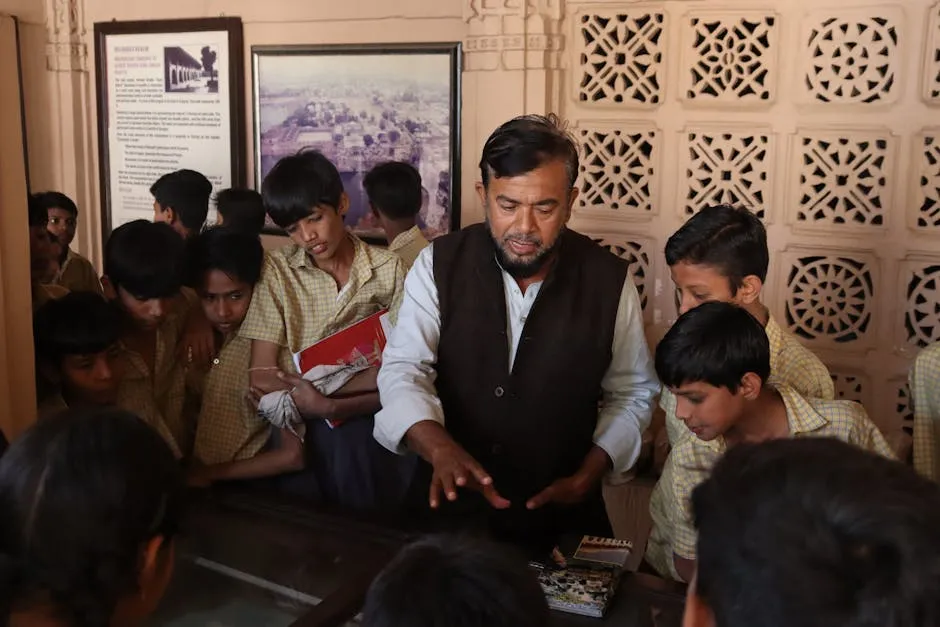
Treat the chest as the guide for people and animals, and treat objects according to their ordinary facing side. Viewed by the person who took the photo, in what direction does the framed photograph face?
facing the viewer

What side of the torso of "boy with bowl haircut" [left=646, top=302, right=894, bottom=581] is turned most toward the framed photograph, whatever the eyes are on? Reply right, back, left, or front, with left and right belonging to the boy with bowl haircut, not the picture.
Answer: right

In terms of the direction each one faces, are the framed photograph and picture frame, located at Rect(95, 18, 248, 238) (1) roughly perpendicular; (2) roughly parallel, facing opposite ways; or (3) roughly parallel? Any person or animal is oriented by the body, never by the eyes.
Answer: roughly parallel

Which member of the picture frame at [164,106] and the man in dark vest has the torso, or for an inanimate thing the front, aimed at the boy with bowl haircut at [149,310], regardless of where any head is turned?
the picture frame

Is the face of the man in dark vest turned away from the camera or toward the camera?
toward the camera

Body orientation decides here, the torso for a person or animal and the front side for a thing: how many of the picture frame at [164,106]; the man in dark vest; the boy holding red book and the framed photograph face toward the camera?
4

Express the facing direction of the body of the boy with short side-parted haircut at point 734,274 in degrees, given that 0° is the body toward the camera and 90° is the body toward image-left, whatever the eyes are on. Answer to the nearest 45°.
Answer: approximately 45°

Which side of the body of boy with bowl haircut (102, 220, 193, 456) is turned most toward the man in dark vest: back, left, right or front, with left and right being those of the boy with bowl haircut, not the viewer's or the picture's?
front

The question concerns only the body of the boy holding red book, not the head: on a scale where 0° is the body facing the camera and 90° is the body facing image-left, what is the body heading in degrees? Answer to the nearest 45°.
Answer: approximately 0°

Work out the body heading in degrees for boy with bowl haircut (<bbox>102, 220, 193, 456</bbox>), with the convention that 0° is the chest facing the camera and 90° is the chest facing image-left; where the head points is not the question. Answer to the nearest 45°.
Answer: approximately 315°

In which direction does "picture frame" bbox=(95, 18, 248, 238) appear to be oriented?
toward the camera

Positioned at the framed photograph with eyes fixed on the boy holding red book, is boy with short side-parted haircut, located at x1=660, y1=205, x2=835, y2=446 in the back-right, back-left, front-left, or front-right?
front-left

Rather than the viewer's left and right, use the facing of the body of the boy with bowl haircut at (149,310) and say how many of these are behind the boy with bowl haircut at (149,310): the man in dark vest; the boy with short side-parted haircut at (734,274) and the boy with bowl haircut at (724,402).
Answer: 0

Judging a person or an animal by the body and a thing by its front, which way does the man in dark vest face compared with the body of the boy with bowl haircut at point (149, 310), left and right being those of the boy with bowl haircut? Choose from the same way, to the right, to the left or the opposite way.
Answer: to the right

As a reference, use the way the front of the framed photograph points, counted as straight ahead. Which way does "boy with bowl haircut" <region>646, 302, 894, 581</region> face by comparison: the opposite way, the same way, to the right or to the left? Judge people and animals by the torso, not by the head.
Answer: to the right

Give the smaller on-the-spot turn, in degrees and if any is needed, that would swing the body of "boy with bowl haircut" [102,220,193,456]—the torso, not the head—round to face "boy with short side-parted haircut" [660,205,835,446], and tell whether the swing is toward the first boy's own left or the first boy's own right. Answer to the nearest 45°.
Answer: approximately 45° to the first boy's own left

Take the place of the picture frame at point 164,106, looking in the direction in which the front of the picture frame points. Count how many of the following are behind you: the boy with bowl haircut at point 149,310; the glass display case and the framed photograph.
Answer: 0

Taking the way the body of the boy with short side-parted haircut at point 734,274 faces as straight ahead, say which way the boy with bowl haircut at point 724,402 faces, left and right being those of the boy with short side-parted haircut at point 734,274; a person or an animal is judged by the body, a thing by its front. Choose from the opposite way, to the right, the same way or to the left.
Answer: the same way

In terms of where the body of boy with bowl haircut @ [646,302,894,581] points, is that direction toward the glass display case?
yes

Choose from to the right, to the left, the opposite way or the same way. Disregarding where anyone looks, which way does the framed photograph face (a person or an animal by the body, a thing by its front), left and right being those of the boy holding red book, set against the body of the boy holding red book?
the same way

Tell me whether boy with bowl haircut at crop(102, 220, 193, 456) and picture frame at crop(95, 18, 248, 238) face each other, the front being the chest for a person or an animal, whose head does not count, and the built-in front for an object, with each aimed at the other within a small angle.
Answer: no

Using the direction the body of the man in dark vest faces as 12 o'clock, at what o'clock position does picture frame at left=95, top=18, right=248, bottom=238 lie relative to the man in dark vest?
The picture frame is roughly at 5 o'clock from the man in dark vest.
